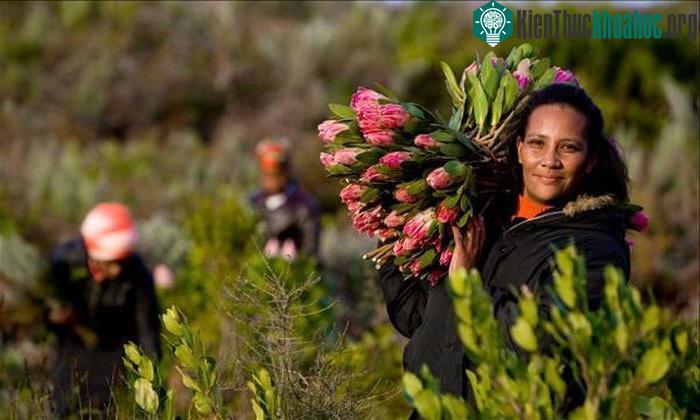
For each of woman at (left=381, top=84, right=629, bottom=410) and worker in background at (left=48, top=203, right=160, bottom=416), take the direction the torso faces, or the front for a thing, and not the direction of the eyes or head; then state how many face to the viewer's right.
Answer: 0

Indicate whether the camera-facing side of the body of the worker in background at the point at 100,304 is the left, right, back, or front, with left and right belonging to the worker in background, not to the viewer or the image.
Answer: front

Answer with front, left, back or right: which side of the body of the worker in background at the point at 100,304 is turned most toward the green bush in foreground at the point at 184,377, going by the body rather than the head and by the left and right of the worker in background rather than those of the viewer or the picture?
front

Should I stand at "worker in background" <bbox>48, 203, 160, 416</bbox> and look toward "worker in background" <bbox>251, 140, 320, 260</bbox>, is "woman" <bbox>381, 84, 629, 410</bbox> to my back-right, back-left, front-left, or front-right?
back-right

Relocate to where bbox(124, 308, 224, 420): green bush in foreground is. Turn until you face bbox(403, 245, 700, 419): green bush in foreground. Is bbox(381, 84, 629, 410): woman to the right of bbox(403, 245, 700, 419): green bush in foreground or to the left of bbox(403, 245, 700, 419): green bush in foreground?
left

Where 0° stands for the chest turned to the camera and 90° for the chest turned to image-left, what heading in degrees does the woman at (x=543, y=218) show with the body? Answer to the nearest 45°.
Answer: approximately 45°

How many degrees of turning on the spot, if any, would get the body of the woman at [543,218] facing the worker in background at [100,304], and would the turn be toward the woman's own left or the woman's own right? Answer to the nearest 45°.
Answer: approximately 90° to the woman's own right

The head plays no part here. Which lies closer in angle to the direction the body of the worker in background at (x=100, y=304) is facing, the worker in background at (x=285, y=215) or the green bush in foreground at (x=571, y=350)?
the green bush in foreground

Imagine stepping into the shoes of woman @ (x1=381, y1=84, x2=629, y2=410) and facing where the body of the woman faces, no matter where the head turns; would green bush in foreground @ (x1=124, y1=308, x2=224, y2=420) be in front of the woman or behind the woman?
in front
